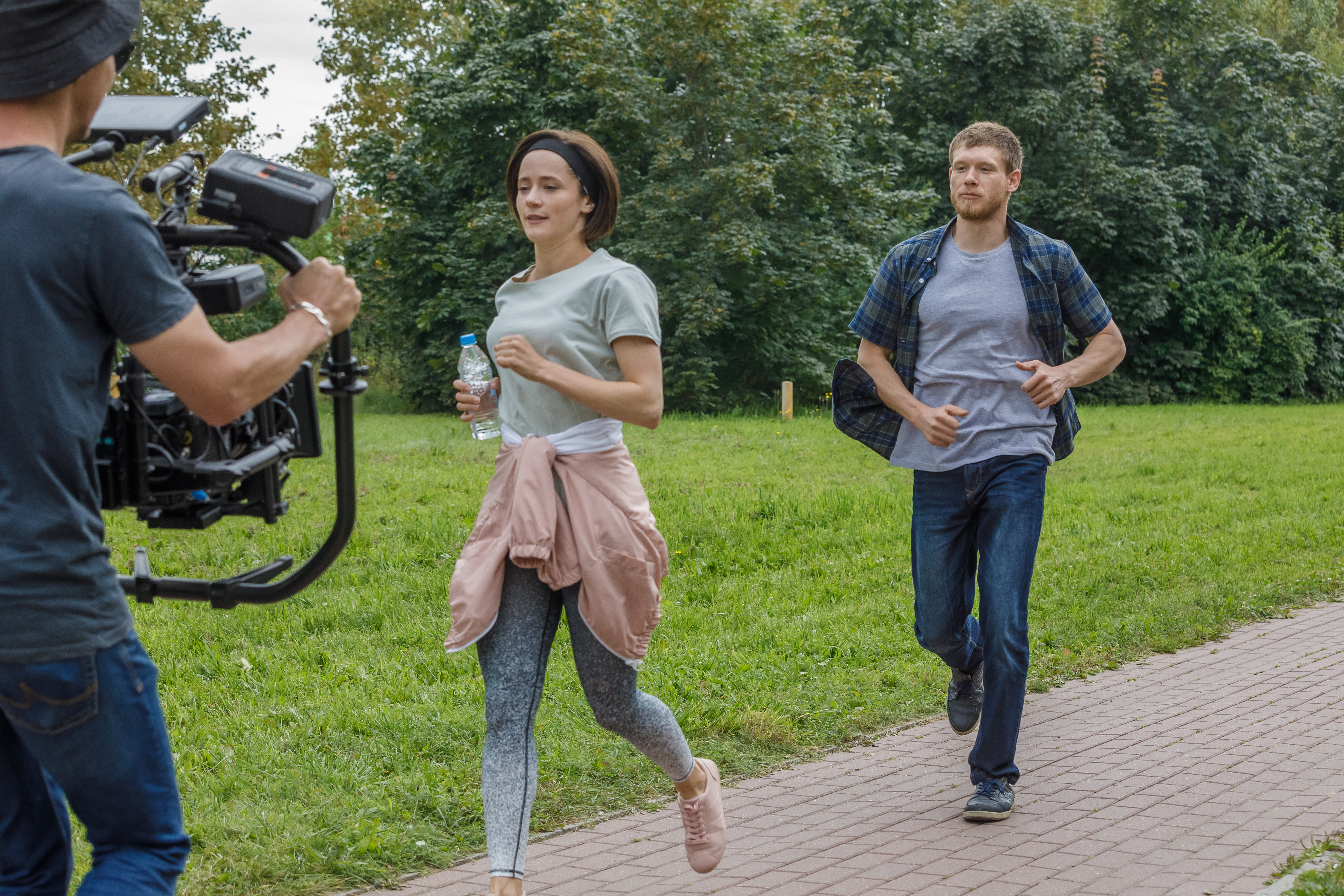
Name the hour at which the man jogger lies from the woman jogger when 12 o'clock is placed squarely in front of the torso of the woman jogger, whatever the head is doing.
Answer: The man jogger is roughly at 6 o'clock from the woman jogger.

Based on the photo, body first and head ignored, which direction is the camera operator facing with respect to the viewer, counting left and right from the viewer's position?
facing away from the viewer and to the right of the viewer

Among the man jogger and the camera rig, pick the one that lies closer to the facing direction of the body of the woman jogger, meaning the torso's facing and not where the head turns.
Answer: the camera rig

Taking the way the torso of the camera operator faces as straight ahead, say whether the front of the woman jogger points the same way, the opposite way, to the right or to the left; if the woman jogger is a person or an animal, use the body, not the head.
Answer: the opposite way

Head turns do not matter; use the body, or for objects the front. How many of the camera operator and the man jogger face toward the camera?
1

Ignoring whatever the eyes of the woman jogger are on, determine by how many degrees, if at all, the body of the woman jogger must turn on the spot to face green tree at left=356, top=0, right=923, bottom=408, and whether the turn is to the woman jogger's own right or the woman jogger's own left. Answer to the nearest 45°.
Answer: approximately 135° to the woman jogger's own right

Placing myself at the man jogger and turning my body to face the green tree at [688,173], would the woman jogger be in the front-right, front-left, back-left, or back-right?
back-left

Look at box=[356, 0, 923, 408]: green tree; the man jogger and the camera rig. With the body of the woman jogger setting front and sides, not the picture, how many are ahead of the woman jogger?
1

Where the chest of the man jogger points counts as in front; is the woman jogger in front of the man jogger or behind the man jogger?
in front

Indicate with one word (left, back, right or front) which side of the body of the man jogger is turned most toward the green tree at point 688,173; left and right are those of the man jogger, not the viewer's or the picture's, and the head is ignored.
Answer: back

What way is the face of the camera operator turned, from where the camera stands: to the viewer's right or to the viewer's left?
to the viewer's right

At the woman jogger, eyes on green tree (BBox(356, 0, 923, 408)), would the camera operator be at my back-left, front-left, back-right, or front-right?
back-left

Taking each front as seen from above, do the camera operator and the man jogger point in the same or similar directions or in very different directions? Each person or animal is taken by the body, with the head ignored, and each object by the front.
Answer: very different directions

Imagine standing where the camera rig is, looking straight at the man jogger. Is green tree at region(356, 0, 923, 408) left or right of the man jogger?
left

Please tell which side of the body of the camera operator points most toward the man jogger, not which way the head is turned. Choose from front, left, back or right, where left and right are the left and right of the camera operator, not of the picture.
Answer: front

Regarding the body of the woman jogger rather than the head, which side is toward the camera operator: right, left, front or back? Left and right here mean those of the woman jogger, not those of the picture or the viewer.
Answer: front

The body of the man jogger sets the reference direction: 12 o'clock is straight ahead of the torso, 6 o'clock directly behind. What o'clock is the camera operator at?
The camera operator is roughly at 1 o'clock from the man jogger.

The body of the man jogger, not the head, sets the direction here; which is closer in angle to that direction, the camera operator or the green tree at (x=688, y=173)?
the camera operator
